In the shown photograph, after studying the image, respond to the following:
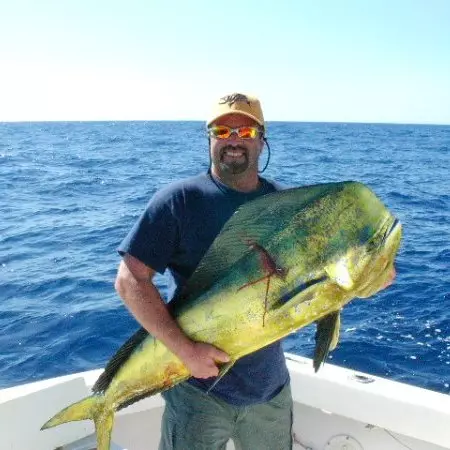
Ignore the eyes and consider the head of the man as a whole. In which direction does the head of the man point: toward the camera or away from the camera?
toward the camera

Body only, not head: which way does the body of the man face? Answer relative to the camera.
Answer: toward the camera
